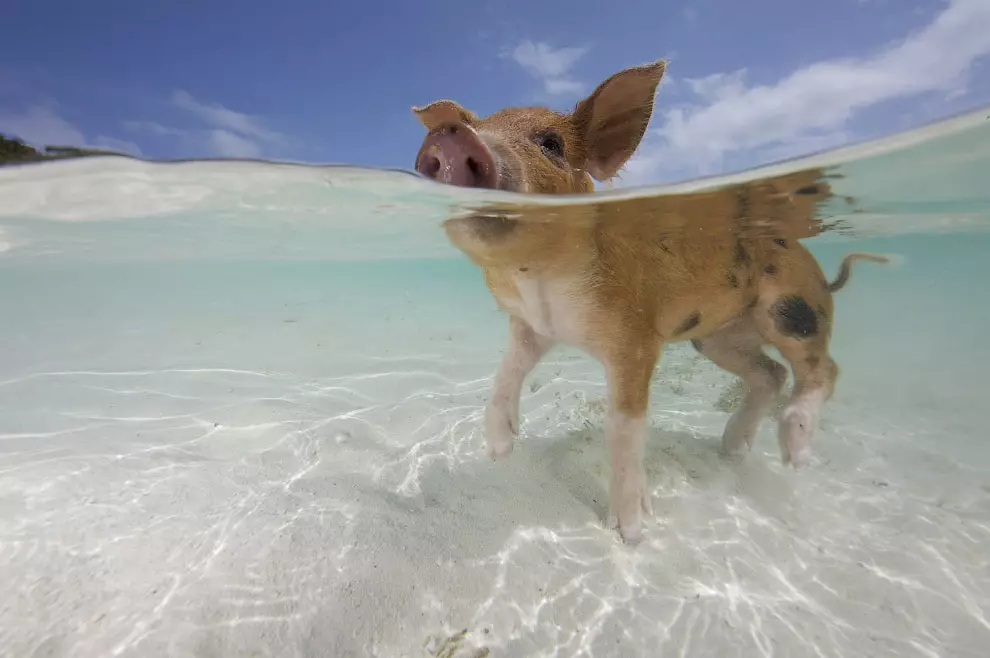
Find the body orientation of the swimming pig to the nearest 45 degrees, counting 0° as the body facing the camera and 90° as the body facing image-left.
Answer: approximately 45°
